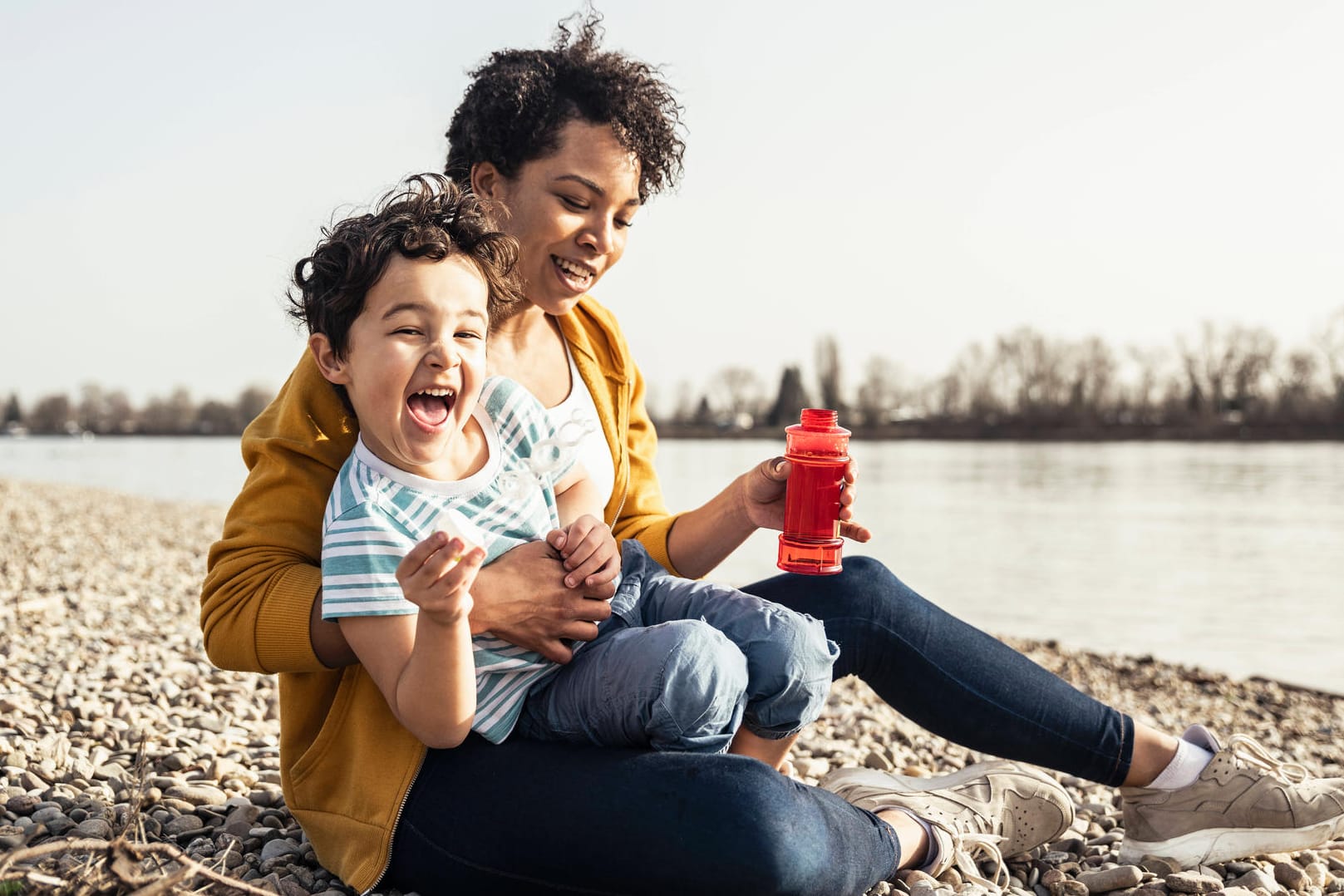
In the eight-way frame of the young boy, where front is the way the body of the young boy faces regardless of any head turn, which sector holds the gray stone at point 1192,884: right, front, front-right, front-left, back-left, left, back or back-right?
front-left

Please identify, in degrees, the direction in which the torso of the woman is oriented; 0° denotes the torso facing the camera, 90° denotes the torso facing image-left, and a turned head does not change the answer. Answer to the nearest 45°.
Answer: approximately 315°

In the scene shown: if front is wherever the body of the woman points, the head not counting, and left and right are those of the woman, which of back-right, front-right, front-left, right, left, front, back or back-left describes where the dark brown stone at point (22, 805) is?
back-right

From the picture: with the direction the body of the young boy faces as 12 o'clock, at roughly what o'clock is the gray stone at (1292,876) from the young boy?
The gray stone is roughly at 10 o'clock from the young boy.

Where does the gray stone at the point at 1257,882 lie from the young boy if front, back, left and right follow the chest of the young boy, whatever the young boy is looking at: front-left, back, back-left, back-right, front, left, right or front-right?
front-left

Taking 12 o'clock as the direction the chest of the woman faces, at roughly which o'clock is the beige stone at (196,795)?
The beige stone is roughly at 5 o'clock from the woman.

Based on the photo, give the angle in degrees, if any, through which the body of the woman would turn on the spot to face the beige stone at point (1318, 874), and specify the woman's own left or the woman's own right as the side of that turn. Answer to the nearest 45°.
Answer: approximately 45° to the woman's own left
